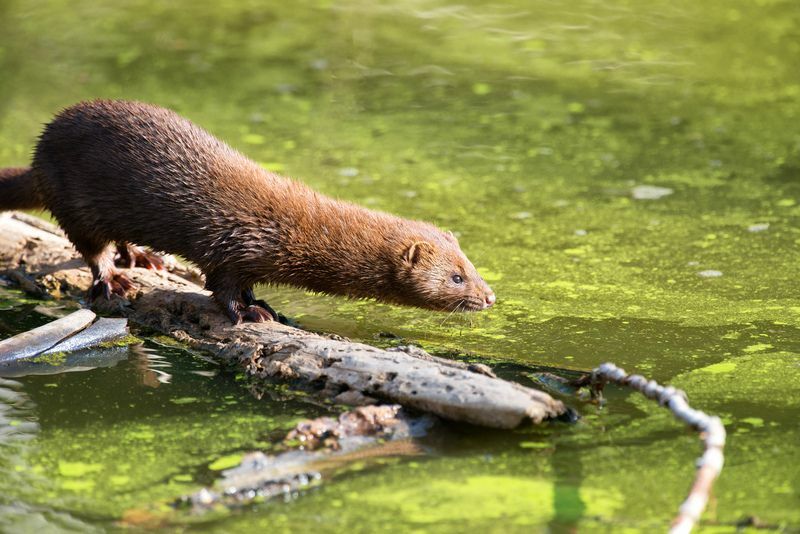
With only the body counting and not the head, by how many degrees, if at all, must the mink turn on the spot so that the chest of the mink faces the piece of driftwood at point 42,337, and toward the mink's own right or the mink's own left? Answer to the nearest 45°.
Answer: approximately 180°

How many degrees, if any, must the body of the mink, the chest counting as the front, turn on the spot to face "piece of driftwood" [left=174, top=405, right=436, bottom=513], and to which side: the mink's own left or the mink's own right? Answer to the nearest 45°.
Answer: approximately 90° to the mink's own right

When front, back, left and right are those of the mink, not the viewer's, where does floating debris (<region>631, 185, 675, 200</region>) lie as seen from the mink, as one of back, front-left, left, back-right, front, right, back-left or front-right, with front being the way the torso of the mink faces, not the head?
front-left

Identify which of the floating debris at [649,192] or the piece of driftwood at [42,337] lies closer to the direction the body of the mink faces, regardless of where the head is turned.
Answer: the floating debris

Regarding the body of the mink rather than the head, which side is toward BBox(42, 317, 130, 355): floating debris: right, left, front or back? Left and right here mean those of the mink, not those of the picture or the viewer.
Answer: back

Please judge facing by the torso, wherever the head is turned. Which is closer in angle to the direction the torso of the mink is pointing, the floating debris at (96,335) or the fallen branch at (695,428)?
the fallen branch

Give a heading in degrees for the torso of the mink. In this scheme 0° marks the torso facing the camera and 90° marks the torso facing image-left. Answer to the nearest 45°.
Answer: approximately 270°

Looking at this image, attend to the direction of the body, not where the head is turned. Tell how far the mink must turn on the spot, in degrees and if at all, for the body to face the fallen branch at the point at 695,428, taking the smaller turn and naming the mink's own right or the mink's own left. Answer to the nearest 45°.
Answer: approximately 45° to the mink's own right
